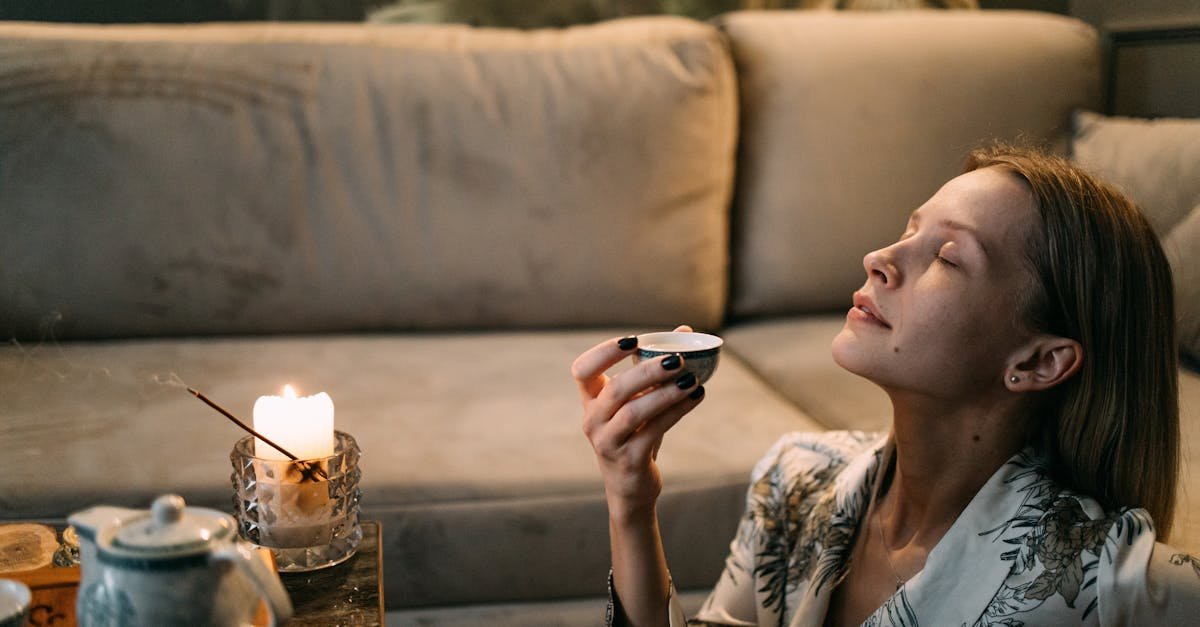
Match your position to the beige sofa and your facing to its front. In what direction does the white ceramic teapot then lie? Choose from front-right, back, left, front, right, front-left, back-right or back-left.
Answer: front

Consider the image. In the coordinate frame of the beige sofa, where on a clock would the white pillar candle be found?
The white pillar candle is roughly at 12 o'clock from the beige sofa.

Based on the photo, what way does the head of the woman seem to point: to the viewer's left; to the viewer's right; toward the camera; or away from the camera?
to the viewer's left

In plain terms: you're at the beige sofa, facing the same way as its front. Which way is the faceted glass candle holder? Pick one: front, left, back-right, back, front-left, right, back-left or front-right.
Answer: front

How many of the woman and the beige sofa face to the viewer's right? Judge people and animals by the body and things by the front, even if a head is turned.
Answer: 0

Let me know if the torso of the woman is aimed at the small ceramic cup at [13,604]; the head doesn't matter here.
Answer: yes

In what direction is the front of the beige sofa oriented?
toward the camera

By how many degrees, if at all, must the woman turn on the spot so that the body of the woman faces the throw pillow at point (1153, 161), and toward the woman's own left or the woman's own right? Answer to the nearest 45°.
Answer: approximately 135° to the woman's own right
